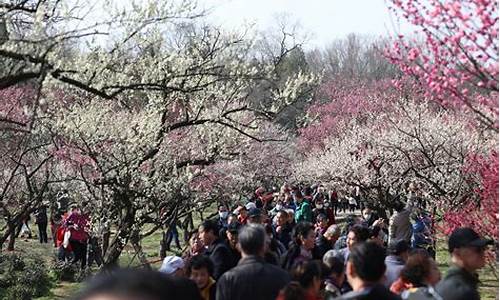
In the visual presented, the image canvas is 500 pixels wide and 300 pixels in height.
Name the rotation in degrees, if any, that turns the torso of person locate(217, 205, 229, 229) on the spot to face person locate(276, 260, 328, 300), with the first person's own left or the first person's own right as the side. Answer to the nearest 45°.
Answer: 0° — they already face them

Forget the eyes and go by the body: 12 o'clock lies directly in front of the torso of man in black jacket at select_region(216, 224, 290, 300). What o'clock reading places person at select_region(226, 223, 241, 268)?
The person is roughly at 12 o'clock from the man in black jacket.

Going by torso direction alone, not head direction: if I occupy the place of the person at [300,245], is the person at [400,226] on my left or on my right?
on my left

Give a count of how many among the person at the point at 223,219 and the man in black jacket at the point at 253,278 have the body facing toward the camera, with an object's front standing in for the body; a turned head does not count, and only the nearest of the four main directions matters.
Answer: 1

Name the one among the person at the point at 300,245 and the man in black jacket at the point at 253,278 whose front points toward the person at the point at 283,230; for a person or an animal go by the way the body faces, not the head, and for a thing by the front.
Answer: the man in black jacket

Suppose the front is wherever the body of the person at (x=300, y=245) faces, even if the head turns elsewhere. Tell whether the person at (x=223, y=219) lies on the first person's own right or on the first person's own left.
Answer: on the first person's own left

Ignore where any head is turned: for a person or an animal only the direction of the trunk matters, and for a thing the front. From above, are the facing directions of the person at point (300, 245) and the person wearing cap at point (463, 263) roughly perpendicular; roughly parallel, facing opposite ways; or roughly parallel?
roughly parallel

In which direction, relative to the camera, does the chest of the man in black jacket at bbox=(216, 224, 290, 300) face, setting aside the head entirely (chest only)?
away from the camera

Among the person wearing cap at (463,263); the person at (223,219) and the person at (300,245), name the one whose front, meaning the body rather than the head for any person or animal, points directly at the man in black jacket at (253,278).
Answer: the person at (223,219)

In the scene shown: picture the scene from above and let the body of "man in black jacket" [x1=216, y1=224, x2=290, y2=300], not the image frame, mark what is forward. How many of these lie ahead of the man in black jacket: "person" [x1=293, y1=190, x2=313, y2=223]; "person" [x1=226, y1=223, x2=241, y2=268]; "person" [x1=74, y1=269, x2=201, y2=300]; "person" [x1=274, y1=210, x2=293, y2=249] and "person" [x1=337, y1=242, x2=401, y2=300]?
3

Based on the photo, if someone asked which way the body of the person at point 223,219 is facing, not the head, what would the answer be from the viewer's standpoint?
toward the camera

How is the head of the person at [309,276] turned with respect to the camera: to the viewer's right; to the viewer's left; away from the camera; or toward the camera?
away from the camera

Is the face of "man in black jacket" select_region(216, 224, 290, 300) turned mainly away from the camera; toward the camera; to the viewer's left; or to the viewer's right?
away from the camera
